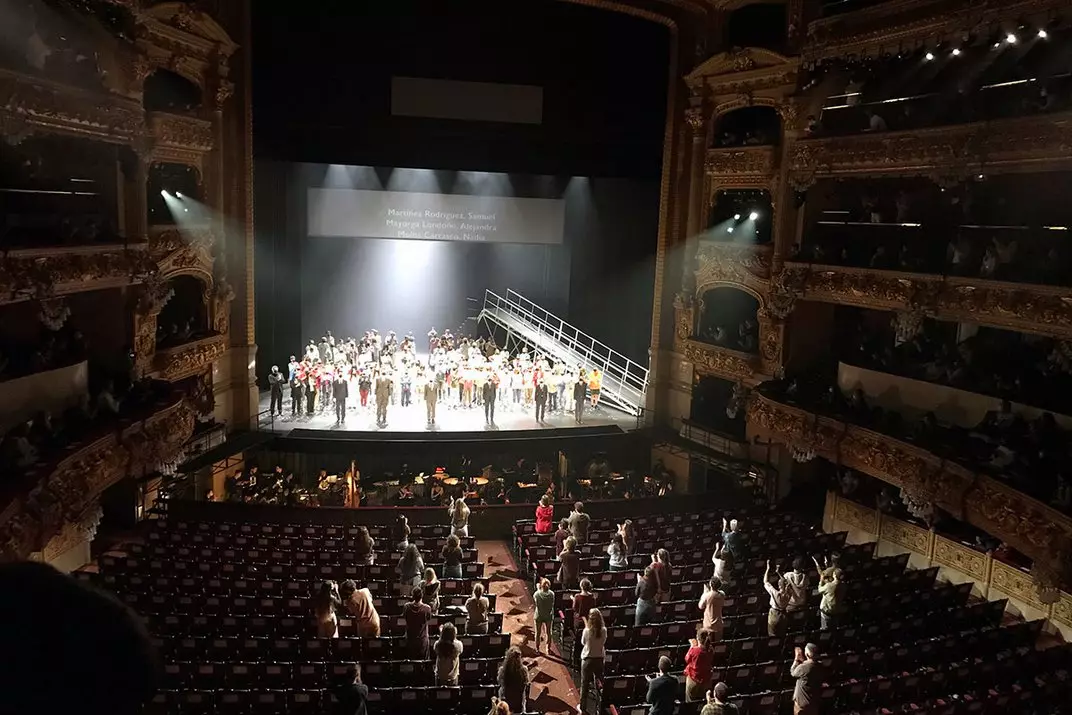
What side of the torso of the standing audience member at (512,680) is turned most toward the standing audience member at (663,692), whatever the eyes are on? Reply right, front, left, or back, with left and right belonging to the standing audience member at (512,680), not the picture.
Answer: right

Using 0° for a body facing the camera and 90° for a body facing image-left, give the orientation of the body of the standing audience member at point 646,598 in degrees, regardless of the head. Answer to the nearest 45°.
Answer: approximately 135°

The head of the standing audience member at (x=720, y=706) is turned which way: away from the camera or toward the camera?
away from the camera

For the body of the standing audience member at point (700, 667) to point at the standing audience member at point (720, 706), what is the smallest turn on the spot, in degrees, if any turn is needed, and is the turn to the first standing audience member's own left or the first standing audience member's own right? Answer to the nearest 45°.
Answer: approximately 135° to the first standing audience member's own left

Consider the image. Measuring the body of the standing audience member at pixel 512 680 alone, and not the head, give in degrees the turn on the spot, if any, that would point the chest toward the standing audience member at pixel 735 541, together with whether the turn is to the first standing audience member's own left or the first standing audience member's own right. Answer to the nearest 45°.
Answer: approximately 45° to the first standing audience member's own right

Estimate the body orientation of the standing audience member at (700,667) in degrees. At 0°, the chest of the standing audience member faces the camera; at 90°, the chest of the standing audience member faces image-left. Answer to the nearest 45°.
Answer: approximately 135°

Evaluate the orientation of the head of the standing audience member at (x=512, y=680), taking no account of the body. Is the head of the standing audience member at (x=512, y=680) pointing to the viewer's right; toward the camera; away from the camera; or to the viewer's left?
away from the camera

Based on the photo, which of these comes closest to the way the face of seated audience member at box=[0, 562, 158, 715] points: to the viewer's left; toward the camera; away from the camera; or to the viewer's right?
away from the camera

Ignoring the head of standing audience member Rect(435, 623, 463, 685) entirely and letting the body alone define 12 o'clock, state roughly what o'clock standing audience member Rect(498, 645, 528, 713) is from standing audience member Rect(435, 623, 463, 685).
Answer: standing audience member Rect(498, 645, 528, 713) is roughly at 4 o'clock from standing audience member Rect(435, 623, 463, 685).

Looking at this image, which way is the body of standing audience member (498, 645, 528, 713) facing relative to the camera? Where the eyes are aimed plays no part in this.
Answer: away from the camera

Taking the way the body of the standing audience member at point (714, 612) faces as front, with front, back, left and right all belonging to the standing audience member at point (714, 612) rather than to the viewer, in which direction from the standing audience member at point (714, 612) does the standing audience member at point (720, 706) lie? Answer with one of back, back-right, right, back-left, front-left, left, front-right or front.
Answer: back-left

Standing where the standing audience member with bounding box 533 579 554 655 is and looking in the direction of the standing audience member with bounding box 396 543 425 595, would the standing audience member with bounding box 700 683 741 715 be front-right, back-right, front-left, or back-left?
back-left

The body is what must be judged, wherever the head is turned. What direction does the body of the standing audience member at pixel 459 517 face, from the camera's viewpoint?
away from the camera

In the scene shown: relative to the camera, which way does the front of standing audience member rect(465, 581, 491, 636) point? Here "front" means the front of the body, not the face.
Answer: away from the camera

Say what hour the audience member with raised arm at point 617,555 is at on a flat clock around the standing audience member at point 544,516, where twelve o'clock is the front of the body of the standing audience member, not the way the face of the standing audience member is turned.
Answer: The audience member with raised arm is roughly at 5 o'clock from the standing audience member.

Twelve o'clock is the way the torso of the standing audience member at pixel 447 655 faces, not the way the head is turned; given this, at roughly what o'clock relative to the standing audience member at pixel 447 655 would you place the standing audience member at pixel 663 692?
the standing audience member at pixel 663 692 is roughly at 4 o'clock from the standing audience member at pixel 447 655.

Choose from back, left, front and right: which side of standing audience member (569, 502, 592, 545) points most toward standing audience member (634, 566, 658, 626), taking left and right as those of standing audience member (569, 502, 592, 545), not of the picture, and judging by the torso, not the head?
back

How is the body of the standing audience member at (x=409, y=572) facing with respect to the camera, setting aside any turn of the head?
away from the camera
